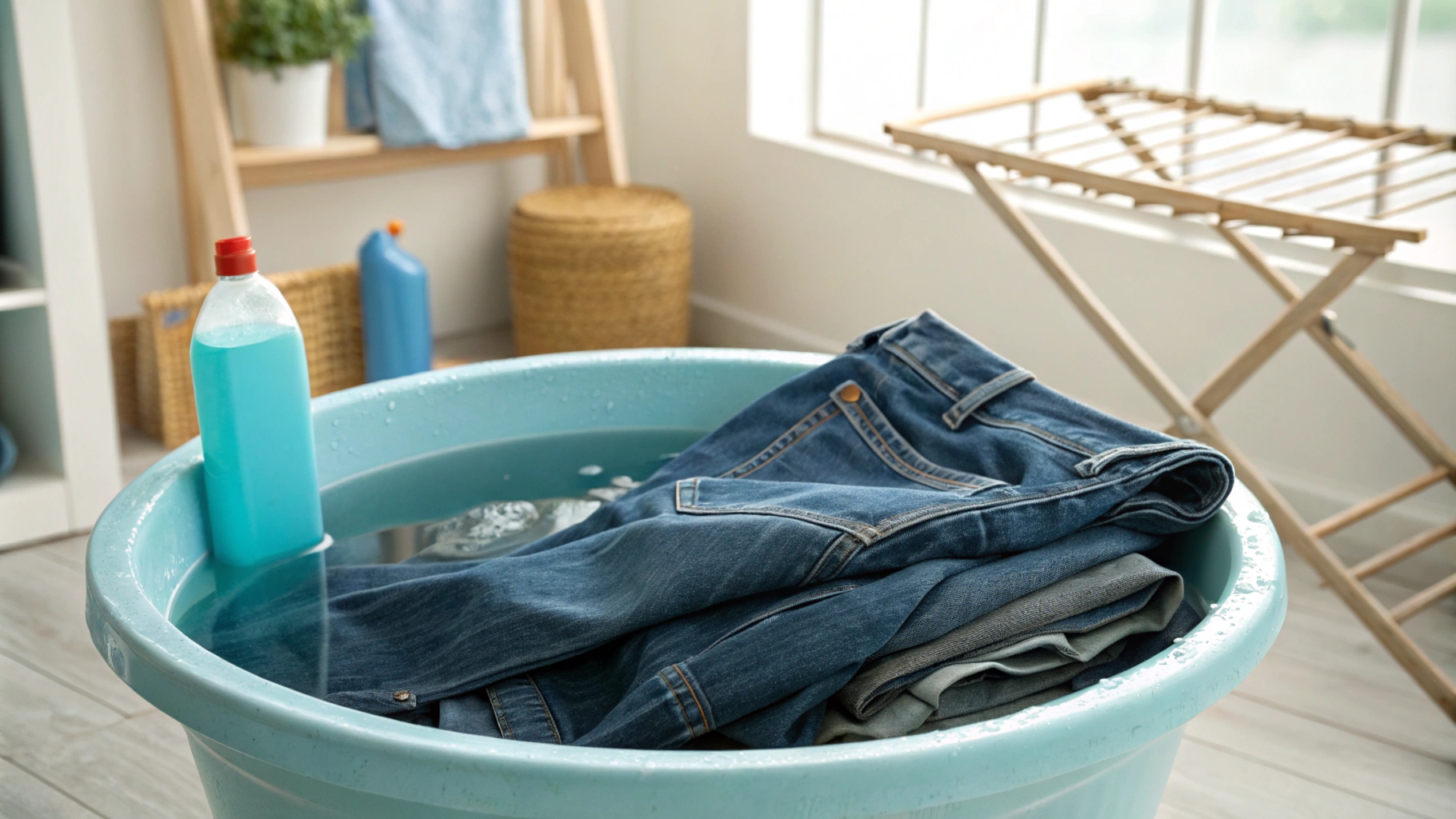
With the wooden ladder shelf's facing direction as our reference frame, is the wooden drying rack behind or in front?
in front

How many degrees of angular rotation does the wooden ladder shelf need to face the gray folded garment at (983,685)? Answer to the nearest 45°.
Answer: approximately 45° to its right

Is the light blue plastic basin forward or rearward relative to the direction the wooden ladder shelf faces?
forward

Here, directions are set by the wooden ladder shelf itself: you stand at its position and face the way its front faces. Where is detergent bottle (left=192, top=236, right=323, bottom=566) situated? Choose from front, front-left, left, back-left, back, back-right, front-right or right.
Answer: front-right

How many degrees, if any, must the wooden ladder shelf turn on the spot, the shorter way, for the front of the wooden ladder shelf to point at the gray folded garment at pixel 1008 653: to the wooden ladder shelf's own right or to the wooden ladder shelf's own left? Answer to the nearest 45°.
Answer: approximately 45° to the wooden ladder shelf's own right

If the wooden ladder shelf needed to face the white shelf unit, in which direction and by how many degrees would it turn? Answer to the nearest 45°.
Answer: approximately 90° to its right

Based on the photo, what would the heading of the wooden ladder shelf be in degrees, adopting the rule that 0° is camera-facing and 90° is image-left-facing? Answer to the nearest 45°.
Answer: approximately 315°
